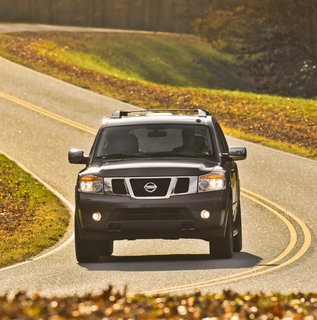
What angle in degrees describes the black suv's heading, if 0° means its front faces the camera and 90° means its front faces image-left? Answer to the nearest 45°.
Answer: approximately 0°
